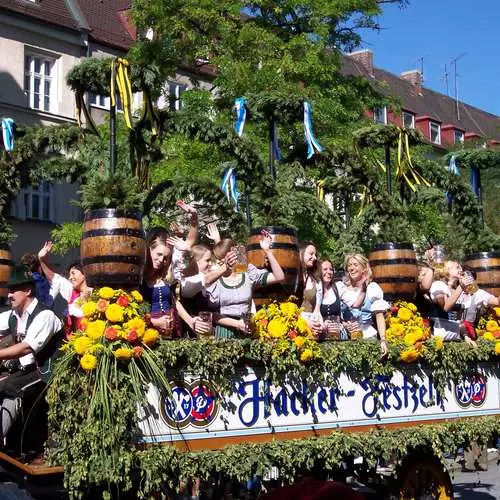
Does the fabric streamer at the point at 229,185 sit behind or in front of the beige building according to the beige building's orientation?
in front

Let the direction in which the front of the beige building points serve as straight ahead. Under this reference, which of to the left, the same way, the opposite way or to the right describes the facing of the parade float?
to the right

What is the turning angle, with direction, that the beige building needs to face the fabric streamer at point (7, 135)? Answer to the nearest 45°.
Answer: approximately 45° to its right

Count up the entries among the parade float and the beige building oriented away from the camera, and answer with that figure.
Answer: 0

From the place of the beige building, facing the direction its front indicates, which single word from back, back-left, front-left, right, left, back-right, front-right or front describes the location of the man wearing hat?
front-right

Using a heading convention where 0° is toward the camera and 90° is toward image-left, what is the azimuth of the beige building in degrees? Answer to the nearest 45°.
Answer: approximately 315°

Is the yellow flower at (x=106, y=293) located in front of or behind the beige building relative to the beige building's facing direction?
in front

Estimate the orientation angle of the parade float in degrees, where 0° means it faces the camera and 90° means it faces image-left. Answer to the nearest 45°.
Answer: approximately 45°
